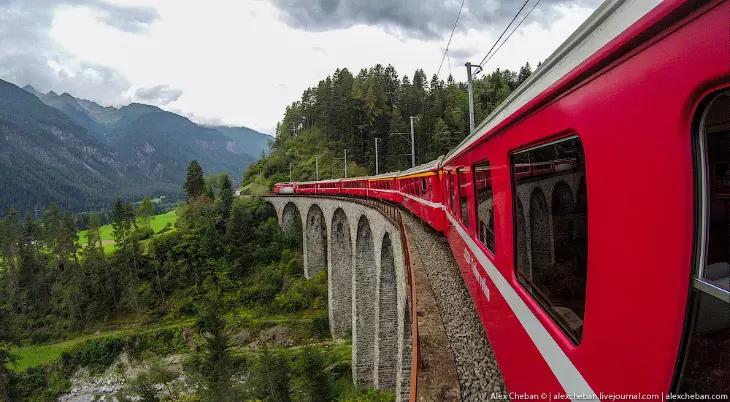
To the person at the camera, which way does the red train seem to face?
facing away from the viewer and to the left of the viewer

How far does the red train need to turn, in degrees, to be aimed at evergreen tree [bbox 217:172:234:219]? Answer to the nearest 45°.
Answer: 0° — it already faces it

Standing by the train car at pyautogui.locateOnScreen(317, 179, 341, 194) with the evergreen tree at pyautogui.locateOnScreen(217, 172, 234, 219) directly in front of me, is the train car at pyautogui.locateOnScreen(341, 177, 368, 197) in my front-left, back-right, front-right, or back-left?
back-left

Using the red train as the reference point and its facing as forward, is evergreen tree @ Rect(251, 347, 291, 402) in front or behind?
in front

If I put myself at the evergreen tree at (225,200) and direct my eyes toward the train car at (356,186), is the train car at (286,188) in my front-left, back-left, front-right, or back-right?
front-left
